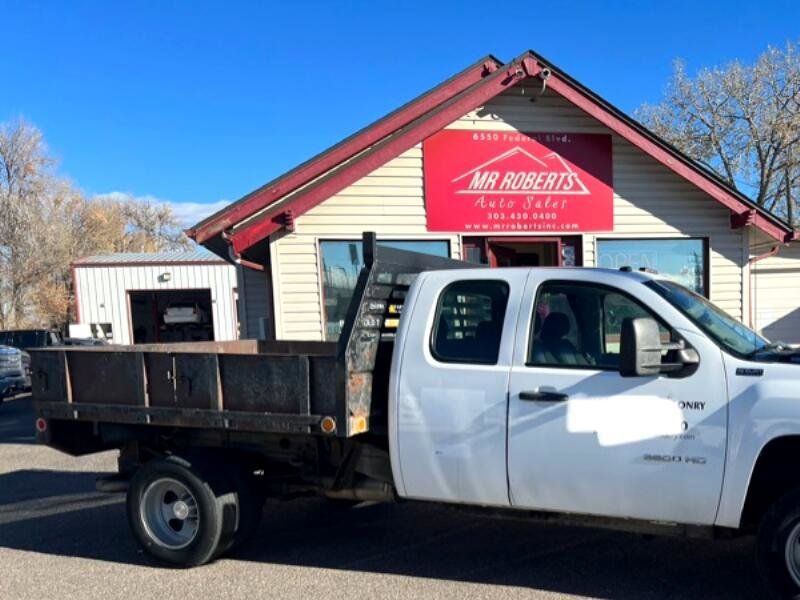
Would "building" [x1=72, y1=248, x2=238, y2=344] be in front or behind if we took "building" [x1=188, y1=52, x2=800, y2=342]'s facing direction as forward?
behind

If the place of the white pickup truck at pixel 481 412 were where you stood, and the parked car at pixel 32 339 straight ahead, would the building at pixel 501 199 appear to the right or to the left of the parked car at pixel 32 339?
right

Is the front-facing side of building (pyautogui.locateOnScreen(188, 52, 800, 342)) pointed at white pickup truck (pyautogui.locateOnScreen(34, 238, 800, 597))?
yes

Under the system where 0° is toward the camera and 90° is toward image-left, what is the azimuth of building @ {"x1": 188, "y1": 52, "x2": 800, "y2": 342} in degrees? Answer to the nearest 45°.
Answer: approximately 0°

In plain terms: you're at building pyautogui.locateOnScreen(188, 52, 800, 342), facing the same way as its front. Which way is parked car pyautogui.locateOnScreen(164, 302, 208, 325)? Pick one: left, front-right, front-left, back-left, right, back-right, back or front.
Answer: back-right

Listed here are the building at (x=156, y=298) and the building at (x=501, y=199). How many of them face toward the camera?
2

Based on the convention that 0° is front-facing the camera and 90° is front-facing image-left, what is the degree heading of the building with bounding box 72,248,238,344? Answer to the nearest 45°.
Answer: approximately 0°

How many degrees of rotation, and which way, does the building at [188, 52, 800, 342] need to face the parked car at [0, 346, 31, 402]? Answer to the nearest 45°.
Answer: approximately 90° to its right

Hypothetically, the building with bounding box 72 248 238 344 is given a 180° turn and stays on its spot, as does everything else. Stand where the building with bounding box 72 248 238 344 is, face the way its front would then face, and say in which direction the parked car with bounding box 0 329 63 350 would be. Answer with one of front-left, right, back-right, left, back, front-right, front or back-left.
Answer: back-left
